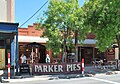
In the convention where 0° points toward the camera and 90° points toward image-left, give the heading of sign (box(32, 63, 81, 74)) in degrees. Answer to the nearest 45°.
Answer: approximately 0°

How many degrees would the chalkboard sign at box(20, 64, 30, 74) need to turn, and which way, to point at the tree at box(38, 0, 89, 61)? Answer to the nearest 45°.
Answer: approximately 135° to its left

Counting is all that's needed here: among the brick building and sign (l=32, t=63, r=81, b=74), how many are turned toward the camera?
2

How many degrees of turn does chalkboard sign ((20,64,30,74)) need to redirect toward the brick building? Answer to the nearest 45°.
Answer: approximately 180°

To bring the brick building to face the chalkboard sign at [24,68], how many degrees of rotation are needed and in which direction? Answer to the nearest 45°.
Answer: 0° — it already faces it
